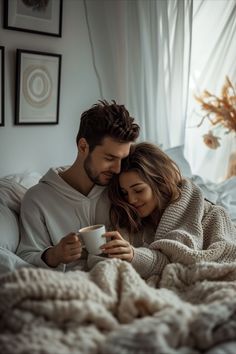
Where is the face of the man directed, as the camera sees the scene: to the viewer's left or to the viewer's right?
to the viewer's right

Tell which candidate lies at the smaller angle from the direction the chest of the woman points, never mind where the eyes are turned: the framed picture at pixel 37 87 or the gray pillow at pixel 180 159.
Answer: the framed picture

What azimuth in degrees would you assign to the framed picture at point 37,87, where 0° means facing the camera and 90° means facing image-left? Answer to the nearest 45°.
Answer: approximately 315°
